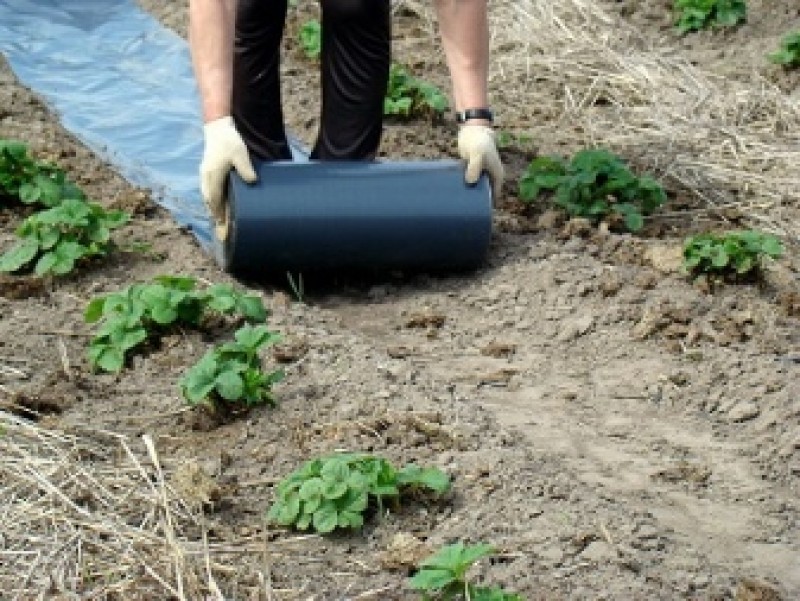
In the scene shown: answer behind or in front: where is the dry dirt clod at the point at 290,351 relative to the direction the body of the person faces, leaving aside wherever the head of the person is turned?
in front

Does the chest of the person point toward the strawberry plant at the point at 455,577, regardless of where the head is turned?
yes

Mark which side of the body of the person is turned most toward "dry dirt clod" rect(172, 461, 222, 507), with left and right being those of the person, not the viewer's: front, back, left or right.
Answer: front

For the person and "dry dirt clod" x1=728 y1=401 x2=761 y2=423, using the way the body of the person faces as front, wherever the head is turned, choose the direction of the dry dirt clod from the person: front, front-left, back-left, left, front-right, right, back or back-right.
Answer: front-left

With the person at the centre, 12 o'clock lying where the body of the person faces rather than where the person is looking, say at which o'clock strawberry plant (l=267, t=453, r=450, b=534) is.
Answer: The strawberry plant is roughly at 12 o'clock from the person.

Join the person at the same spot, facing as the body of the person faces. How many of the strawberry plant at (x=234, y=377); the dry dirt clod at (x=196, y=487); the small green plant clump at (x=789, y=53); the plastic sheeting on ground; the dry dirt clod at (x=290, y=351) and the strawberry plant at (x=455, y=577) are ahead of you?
4

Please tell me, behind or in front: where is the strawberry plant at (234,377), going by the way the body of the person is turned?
in front

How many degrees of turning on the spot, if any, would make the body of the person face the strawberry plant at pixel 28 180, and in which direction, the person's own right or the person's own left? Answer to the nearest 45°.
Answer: approximately 90° to the person's own right

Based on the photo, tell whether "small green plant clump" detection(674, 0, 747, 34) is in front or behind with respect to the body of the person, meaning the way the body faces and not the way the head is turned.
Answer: behind

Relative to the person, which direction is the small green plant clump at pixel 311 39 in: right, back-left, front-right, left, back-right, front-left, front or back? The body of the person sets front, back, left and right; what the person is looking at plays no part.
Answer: back

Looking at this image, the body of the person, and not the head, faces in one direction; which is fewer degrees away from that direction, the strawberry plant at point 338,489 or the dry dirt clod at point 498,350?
the strawberry plant

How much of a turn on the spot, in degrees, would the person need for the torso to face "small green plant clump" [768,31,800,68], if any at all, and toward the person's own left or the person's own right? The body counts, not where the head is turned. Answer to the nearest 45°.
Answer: approximately 135° to the person's own left

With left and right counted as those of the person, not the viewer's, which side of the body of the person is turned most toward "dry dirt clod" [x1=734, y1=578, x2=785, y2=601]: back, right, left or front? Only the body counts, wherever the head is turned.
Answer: front

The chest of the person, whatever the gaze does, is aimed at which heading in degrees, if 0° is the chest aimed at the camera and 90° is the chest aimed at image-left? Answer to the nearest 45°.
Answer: approximately 0°

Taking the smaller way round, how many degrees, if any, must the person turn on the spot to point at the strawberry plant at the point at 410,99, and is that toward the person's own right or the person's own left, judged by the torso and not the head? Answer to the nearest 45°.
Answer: approximately 180°

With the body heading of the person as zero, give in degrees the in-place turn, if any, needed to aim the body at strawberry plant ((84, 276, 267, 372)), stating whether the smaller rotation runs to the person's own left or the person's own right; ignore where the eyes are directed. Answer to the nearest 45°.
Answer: approximately 45° to the person's own right
